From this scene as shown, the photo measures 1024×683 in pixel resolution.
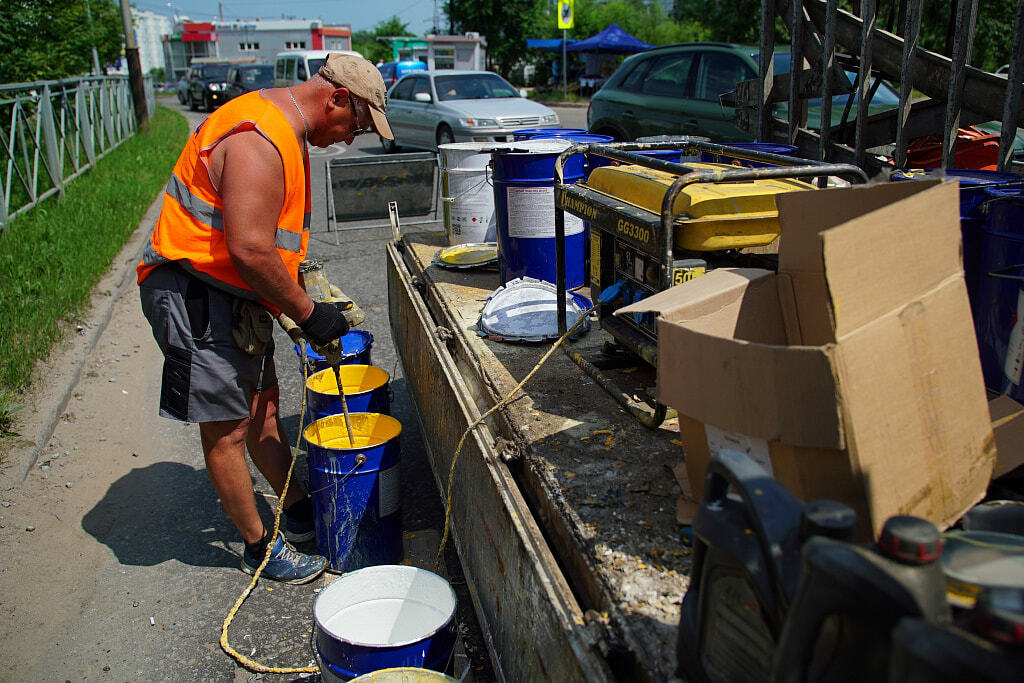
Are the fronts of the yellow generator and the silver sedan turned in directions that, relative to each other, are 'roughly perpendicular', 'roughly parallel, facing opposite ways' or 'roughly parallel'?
roughly perpendicular

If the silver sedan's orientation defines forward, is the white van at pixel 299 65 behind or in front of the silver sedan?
behind

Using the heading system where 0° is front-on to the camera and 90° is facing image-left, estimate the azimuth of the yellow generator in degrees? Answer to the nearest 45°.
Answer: approximately 45°

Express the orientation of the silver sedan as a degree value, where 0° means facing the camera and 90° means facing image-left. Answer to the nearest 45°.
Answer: approximately 315°

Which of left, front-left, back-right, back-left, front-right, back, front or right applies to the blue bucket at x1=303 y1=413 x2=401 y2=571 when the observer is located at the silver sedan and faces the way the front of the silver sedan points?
front-right

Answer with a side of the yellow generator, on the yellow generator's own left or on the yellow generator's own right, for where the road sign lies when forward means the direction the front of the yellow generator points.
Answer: on the yellow generator's own right

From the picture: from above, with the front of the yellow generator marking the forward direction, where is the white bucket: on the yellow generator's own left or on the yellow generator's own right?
on the yellow generator's own right

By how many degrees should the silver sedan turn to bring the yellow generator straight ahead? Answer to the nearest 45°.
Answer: approximately 45° to its right

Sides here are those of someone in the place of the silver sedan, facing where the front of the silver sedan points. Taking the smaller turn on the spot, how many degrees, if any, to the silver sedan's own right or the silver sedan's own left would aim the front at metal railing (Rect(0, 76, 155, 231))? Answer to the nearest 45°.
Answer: approximately 90° to the silver sedan's own right

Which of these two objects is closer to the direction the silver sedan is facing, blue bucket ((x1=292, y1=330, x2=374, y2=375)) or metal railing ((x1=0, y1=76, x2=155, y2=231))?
the blue bucket

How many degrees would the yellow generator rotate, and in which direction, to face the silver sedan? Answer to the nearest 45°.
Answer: approximately 135° to its right
